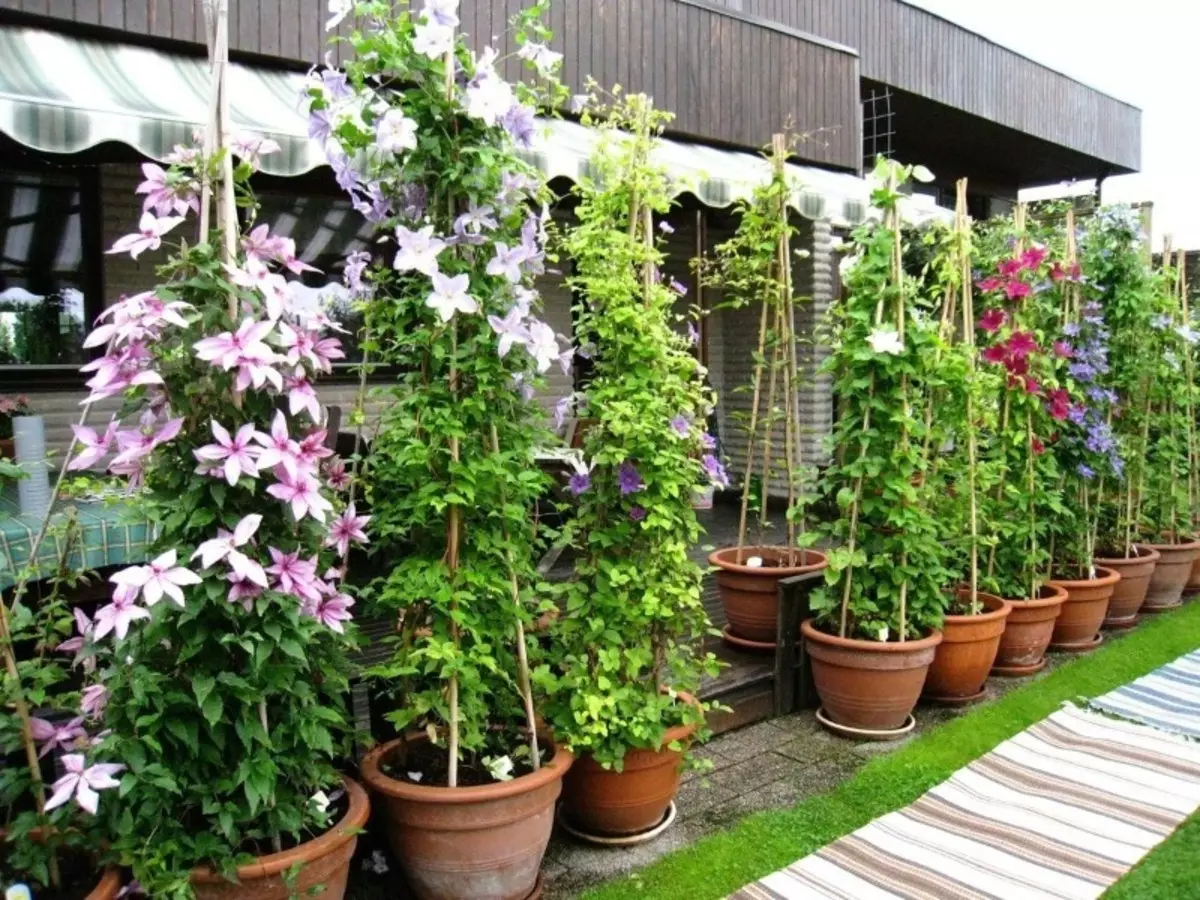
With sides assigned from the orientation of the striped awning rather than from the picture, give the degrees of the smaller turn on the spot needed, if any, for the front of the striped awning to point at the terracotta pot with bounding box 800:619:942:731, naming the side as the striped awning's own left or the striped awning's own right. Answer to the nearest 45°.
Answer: approximately 45° to the striped awning's own left

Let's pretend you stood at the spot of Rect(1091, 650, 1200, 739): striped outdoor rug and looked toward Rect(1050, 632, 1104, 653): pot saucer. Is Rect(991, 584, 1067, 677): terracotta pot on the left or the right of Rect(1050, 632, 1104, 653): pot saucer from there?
left

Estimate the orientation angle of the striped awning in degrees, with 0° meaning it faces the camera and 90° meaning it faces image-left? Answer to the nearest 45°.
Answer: approximately 315°
